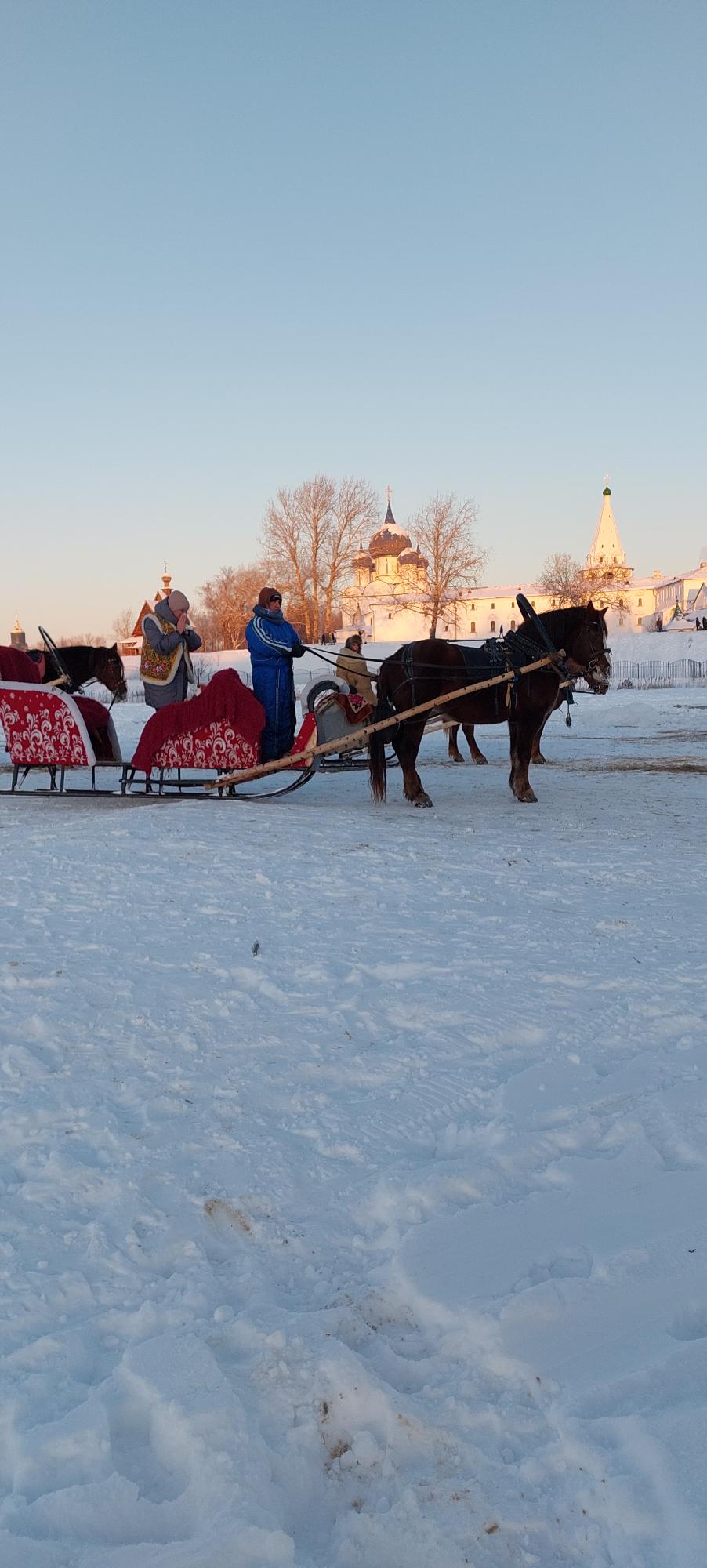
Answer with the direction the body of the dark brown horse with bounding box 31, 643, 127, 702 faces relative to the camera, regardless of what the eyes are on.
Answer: to the viewer's right

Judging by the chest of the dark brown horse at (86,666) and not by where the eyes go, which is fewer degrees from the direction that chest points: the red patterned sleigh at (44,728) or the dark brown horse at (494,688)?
the dark brown horse

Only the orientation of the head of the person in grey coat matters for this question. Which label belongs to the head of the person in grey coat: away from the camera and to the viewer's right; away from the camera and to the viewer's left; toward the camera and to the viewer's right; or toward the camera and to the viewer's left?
toward the camera and to the viewer's right

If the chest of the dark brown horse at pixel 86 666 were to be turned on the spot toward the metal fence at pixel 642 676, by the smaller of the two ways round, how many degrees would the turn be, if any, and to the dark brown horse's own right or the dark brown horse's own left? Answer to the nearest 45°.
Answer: approximately 45° to the dark brown horse's own left

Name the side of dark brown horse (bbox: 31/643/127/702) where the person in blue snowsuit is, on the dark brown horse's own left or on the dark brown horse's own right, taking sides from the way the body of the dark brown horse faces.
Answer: on the dark brown horse's own right

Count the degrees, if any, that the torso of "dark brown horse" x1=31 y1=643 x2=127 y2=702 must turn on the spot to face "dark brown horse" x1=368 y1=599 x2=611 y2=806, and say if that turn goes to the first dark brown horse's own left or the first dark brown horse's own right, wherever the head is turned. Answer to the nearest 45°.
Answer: approximately 45° to the first dark brown horse's own right

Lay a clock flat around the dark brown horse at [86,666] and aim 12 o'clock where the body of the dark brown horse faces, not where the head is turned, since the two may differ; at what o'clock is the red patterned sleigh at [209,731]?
The red patterned sleigh is roughly at 2 o'clock from the dark brown horse.

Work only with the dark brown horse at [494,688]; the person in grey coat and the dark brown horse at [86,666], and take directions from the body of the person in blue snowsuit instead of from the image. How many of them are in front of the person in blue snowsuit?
1

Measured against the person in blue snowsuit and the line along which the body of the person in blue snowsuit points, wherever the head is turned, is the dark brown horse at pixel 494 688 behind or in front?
in front

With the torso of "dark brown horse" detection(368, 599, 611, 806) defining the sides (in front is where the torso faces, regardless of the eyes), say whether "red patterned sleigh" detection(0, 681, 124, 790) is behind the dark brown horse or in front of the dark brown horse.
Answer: behind

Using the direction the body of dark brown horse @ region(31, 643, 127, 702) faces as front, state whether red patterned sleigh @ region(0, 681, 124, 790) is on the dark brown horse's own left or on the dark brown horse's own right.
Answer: on the dark brown horse's own right

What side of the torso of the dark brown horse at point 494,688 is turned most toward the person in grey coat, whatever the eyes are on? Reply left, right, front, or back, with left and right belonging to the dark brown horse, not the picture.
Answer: back

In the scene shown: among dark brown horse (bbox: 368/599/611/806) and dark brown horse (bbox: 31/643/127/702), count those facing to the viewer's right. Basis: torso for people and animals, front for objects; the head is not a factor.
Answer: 2

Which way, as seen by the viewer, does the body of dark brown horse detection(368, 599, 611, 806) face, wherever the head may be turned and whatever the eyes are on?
to the viewer's right

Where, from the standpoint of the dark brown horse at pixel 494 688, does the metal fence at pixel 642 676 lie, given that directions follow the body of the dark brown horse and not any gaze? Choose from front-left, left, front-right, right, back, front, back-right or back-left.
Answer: left
